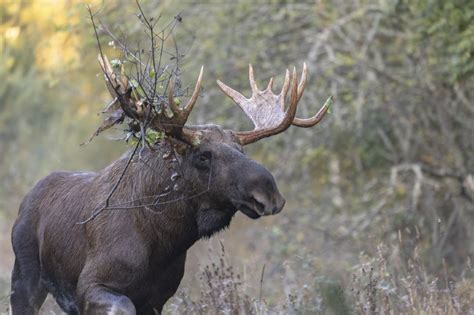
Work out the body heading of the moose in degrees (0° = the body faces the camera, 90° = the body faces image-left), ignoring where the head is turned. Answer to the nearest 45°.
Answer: approximately 315°
